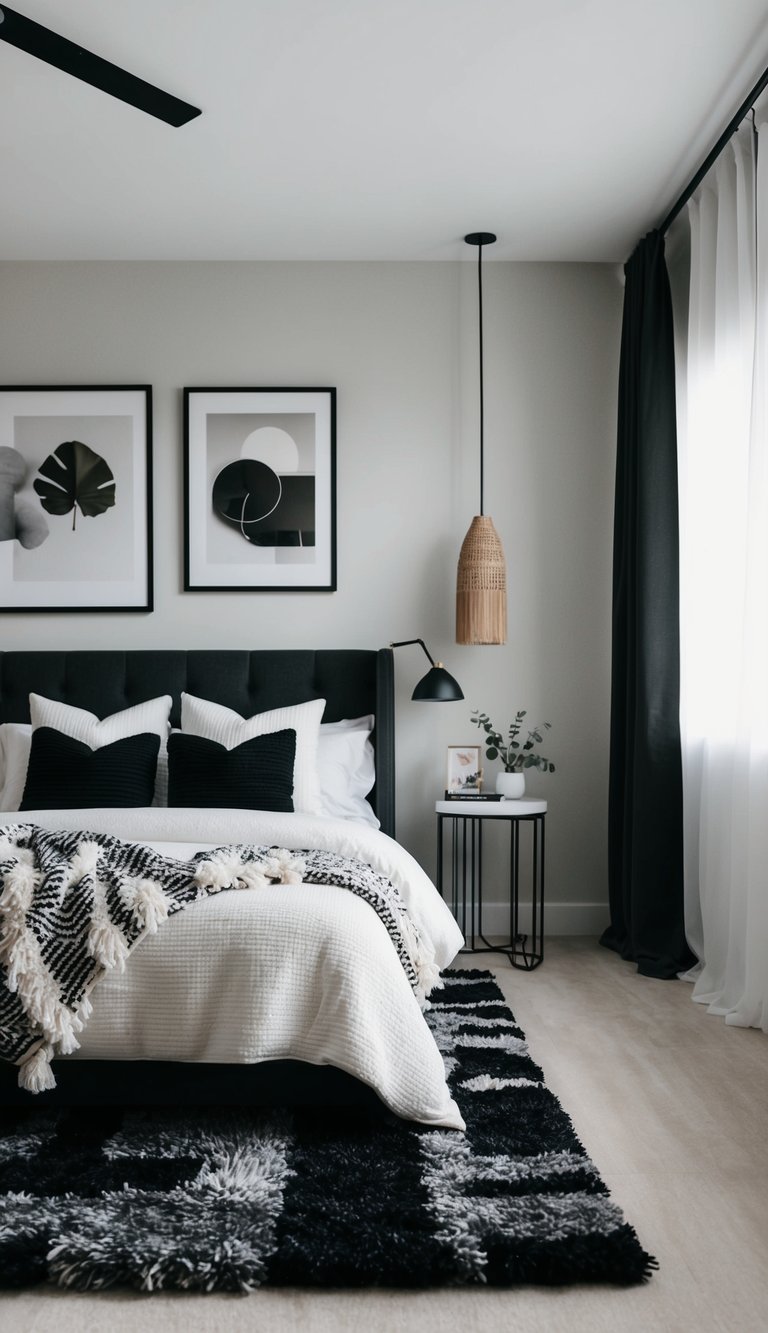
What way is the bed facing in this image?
toward the camera

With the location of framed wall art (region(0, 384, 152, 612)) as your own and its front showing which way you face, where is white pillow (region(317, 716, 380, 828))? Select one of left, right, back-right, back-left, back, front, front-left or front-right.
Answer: front-left

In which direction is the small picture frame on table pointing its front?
toward the camera

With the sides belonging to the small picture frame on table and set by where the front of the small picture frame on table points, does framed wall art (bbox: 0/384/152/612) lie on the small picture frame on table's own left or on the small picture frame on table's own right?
on the small picture frame on table's own right

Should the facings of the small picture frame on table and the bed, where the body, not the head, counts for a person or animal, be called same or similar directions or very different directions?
same or similar directions

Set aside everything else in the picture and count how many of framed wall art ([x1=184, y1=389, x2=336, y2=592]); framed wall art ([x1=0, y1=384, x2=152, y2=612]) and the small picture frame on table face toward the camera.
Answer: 3

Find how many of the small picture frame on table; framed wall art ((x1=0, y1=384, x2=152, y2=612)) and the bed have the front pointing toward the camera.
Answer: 3

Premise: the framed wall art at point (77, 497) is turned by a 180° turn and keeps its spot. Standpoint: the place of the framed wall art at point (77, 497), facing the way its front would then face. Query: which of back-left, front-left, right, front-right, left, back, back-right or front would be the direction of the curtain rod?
back-right

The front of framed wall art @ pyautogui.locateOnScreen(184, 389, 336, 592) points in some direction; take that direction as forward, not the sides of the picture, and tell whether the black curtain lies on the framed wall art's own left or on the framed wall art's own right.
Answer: on the framed wall art's own left
